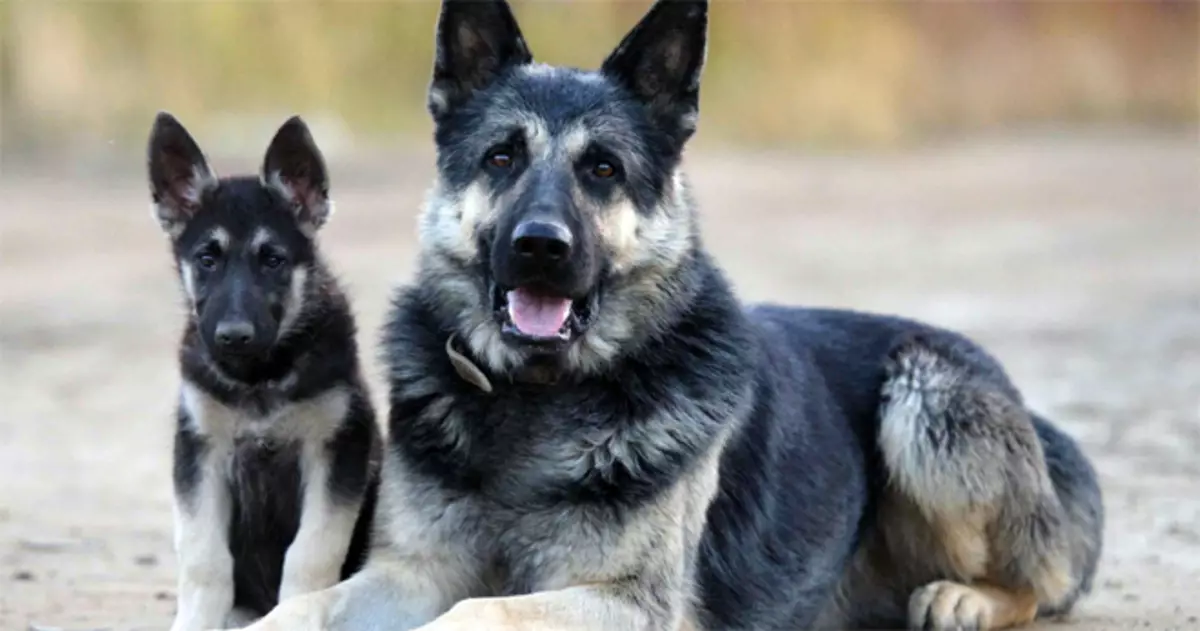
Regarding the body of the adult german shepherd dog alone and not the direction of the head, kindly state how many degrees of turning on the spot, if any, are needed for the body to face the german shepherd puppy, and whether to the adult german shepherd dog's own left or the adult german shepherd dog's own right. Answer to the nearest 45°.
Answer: approximately 45° to the adult german shepherd dog's own right

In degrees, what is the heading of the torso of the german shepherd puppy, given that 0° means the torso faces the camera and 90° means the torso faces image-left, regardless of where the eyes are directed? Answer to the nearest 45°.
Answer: approximately 0°

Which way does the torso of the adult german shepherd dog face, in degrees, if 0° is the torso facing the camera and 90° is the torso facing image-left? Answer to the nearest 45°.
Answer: approximately 45°

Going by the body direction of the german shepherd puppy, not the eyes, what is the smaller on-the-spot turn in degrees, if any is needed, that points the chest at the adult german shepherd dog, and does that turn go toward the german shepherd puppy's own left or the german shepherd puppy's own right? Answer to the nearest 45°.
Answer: approximately 90° to the german shepherd puppy's own left
